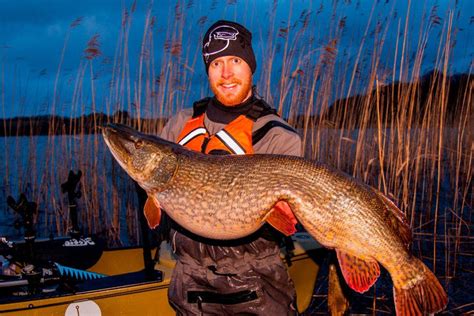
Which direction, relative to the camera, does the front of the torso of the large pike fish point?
to the viewer's left

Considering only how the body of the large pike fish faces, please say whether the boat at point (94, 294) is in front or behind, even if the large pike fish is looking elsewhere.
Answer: in front
